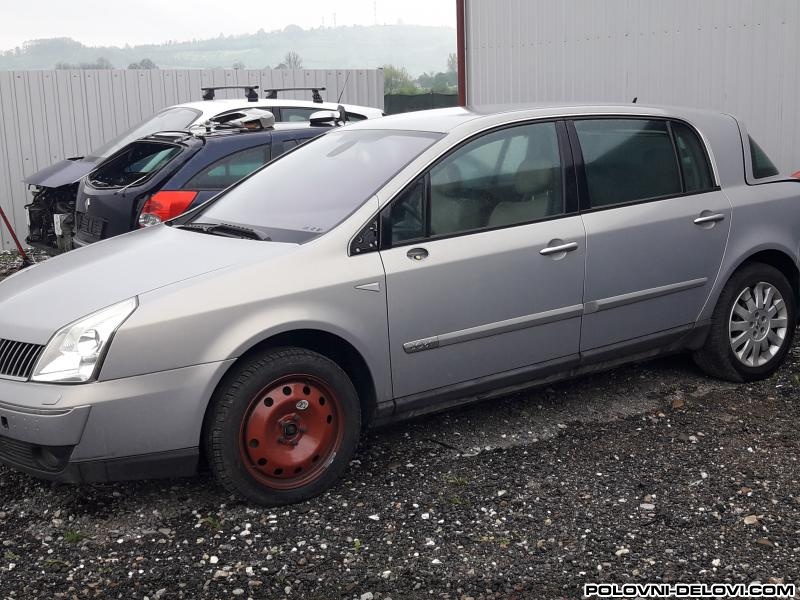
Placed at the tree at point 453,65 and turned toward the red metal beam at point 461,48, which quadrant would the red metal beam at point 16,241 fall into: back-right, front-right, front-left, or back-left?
front-right

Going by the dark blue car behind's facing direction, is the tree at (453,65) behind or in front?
in front

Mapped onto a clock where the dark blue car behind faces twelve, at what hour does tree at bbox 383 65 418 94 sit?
The tree is roughly at 11 o'clock from the dark blue car behind.

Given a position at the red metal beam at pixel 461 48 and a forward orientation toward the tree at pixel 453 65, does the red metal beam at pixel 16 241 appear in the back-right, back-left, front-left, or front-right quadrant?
back-left

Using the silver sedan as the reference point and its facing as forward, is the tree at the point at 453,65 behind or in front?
behind

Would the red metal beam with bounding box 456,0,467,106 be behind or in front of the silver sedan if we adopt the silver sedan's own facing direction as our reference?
behind

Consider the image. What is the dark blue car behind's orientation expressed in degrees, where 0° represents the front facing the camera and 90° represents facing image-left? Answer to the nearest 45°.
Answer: approximately 225°

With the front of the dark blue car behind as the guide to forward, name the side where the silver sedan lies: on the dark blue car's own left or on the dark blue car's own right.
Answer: on the dark blue car's own right

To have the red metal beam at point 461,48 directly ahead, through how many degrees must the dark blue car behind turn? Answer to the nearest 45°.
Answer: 0° — it already faces it

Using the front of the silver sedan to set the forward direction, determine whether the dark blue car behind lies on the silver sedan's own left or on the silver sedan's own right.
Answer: on the silver sedan's own right

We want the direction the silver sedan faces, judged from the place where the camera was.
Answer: facing the viewer and to the left of the viewer

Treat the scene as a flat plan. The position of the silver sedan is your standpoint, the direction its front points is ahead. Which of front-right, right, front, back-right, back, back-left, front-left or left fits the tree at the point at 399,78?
back-right

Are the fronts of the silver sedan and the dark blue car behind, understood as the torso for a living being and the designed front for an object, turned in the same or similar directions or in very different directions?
very different directions
